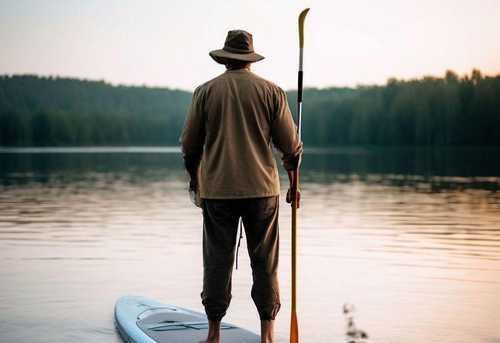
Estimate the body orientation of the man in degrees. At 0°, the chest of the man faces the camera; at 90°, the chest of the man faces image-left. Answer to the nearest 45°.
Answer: approximately 180°
